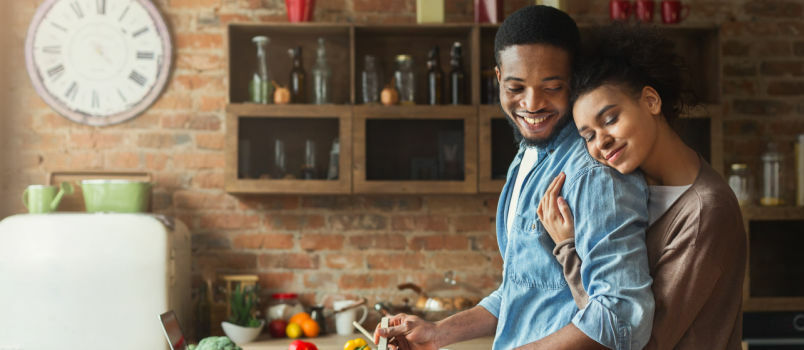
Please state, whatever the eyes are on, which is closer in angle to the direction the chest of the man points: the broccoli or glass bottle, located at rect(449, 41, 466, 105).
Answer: the broccoli

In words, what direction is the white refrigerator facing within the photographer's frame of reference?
facing the viewer

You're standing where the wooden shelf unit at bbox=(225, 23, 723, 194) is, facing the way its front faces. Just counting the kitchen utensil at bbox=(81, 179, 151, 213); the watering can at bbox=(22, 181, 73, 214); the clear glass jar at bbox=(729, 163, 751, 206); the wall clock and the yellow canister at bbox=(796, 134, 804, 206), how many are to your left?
2

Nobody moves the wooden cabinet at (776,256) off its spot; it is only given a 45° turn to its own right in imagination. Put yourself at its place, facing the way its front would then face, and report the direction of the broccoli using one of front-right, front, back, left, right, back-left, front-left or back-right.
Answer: front

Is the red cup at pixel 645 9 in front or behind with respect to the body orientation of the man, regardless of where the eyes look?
behind

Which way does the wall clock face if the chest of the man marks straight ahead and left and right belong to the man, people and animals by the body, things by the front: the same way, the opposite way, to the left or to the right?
to the left

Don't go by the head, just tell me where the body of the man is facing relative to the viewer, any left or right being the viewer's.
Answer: facing the viewer and to the left of the viewer

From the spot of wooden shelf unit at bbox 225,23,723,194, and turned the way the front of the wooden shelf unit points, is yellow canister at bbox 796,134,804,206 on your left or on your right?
on your left

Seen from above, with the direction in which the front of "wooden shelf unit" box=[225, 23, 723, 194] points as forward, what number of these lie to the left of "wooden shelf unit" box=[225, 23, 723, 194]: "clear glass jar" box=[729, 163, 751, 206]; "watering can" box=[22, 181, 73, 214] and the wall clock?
1

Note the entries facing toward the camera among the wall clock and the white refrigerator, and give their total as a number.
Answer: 2

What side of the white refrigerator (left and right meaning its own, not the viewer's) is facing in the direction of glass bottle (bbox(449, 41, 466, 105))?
left

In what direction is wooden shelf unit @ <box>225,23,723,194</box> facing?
toward the camera

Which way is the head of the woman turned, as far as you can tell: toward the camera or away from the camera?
toward the camera

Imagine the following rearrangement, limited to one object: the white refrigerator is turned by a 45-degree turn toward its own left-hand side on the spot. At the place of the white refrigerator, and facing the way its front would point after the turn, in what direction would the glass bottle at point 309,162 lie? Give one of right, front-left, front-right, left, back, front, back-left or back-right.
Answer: front-left

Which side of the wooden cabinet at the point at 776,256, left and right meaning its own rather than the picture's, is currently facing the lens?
front
